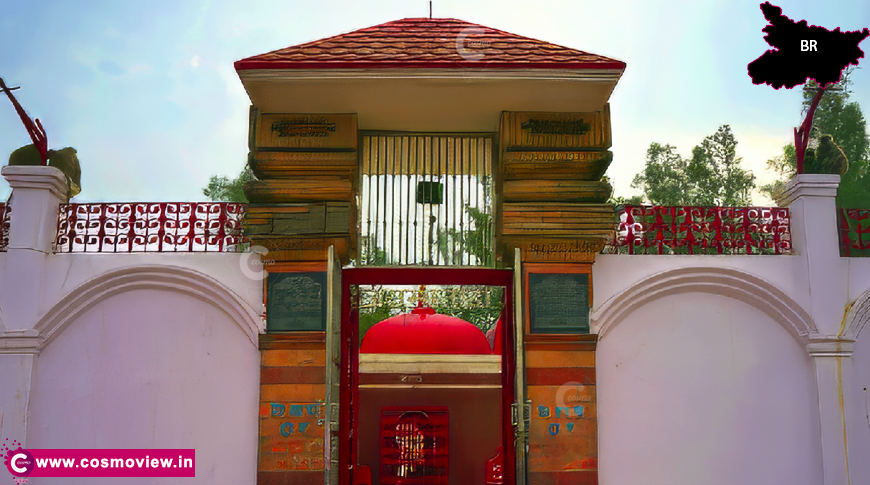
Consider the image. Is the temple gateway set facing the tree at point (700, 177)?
no

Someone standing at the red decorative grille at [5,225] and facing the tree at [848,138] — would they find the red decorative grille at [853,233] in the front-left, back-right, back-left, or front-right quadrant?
front-right

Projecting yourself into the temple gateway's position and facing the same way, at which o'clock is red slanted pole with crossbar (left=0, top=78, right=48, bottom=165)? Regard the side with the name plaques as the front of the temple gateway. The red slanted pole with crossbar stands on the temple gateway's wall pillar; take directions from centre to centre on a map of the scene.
The red slanted pole with crossbar is roughly at 3 o'clock from the temple gateway.

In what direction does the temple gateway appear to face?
toward the camera

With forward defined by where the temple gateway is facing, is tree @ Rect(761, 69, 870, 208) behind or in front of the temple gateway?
behind
